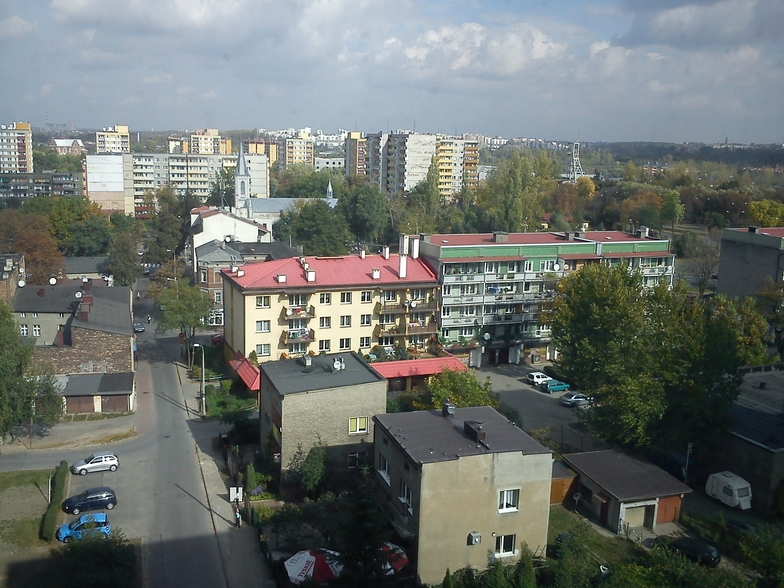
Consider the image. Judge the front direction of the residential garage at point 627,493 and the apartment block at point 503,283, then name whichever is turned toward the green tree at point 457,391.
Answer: the apartment block

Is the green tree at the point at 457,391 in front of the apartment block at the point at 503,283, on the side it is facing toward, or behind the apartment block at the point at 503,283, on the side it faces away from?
in front

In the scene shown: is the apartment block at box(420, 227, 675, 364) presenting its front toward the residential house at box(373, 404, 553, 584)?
yes

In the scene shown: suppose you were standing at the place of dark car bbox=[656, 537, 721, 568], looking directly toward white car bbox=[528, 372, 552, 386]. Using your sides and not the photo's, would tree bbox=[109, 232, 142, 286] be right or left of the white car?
left

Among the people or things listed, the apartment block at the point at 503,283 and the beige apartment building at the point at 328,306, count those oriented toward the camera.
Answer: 2

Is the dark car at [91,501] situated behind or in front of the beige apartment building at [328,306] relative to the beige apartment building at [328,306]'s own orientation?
in front

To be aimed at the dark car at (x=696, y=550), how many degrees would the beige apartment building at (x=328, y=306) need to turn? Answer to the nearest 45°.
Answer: approximately 45° to its left

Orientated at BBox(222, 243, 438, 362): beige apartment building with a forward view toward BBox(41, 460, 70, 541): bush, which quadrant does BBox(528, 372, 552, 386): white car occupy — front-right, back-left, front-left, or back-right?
back-left

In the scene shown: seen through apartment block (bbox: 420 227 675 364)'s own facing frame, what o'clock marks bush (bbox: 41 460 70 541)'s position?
The bush is roughly at 1 o'clock from the apartment block.

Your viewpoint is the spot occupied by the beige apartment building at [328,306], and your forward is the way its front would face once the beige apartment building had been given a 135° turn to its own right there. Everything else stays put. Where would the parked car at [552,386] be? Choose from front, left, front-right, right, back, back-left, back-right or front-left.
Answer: back-right

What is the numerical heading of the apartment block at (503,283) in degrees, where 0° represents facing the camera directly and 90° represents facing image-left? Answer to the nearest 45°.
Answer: approximately 0°

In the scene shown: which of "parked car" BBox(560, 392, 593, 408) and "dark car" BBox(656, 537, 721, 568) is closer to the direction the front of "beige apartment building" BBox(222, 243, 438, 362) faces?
the dark car
